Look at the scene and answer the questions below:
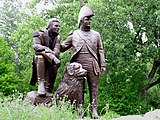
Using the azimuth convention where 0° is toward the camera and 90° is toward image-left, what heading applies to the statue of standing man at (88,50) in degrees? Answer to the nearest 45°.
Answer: approximately 0°

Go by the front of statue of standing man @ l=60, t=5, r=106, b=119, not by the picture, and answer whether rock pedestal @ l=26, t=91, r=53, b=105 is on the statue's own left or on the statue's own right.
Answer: on the statue's own right

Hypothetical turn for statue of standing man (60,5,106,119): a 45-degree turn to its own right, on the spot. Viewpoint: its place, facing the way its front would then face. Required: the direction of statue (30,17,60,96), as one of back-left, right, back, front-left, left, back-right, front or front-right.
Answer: front-right
